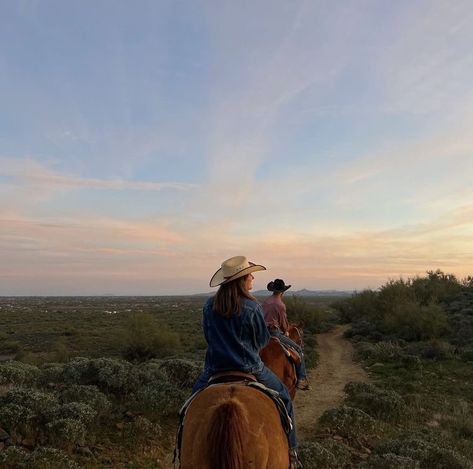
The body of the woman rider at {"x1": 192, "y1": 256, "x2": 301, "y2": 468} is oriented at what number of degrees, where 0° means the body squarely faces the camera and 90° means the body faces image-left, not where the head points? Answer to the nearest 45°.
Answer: approximately 180°

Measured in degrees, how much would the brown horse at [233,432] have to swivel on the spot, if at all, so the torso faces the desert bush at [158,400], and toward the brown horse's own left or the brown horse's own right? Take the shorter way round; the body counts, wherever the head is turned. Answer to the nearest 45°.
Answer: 0° — it already faces it

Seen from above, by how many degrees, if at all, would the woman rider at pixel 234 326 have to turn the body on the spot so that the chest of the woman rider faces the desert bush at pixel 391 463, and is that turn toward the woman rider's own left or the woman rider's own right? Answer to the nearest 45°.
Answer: approximately 45° to the woman rider's own right

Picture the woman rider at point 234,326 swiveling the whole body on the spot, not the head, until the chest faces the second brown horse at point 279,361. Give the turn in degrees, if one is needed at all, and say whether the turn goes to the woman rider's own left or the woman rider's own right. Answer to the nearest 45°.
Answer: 0° — they already face it

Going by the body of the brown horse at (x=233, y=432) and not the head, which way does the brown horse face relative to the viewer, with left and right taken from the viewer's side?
facing away from the viewer

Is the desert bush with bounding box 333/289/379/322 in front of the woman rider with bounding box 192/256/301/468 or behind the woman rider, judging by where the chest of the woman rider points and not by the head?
in front

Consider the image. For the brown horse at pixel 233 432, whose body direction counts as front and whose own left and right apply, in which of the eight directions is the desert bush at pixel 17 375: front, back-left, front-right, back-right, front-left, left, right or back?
front-left

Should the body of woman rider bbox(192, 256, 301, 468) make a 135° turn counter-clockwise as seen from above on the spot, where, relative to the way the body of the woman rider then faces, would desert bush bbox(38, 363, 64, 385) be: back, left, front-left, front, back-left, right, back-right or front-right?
right

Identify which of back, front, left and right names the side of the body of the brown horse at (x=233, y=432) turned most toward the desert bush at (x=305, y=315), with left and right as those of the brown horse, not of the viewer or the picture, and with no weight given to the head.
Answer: front

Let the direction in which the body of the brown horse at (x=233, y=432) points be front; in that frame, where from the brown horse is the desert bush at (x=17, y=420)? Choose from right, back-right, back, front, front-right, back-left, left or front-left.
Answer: front-left

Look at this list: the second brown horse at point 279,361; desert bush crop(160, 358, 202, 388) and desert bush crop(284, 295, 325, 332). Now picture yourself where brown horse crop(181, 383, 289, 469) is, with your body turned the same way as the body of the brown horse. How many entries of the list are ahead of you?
3

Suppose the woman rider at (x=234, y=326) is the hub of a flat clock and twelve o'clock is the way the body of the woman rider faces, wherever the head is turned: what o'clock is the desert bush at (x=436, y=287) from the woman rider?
The desert bush is roughly at 1 o'clock from the woman rider.

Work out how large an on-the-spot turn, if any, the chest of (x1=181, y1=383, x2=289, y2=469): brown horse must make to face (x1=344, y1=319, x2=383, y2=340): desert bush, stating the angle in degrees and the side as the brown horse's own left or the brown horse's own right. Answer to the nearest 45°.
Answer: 0° — it already faces it

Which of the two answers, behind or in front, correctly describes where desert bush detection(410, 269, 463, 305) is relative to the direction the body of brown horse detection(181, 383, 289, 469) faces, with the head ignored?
in front

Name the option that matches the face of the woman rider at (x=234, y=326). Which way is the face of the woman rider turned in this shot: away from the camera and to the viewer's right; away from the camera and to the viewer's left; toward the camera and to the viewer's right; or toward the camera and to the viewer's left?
away from the camera and to the viewer's right
